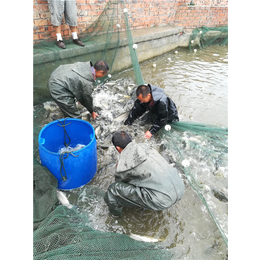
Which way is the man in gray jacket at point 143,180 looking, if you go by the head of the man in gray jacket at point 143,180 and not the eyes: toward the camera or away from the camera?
away from the camera

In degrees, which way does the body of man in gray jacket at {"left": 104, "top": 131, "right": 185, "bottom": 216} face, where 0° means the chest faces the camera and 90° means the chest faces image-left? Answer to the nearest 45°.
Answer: approximately 135°

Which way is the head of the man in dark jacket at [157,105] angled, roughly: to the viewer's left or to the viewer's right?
to the viewer's left

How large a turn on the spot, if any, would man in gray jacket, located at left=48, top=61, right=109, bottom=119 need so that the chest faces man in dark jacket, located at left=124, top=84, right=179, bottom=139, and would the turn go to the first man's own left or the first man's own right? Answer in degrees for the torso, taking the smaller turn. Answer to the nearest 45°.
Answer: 0° — they already face them

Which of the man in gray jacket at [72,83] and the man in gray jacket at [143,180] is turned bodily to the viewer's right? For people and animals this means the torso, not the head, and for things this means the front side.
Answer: the man in gray jacket at [72,83]

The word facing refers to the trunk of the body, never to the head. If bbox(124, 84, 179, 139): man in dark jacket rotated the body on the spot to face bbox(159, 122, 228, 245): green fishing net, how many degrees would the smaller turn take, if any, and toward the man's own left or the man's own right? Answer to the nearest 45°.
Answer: approximately 90° to the man's own left

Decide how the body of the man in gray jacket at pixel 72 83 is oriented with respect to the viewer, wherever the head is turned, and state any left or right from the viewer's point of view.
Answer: facing to the right of the viewer

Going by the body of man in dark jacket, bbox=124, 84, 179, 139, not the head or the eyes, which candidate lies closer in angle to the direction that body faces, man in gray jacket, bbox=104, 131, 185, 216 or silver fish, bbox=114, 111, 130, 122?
the man in gray jacket

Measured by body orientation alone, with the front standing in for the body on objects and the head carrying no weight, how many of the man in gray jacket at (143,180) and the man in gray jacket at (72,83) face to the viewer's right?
1

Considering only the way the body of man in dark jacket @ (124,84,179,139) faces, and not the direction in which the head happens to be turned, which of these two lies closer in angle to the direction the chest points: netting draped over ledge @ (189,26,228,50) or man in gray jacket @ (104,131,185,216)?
the man in gray jacket
